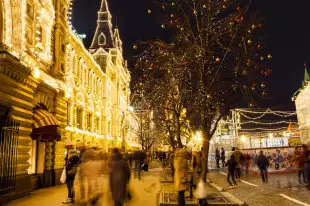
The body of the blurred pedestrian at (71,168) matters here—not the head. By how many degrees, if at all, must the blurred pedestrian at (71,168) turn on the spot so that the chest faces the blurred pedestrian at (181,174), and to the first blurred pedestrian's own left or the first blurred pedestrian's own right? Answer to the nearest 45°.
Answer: approximately 135° to the first blurred pedestrian's own left

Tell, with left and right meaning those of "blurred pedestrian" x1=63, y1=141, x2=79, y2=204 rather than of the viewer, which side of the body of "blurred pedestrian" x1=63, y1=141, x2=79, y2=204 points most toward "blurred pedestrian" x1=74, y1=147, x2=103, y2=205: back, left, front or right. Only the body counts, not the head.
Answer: left

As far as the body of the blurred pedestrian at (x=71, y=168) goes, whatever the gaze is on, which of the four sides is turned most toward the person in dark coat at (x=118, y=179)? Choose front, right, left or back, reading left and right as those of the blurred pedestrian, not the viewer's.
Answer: left
